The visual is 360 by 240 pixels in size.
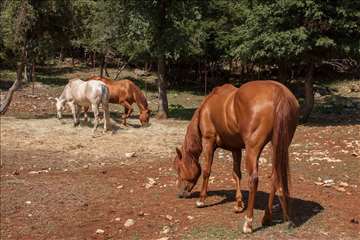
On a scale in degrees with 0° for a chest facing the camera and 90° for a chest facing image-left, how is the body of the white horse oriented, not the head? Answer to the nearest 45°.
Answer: approximately 135°

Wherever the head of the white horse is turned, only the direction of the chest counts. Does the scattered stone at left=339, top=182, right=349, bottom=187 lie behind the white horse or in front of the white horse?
behind

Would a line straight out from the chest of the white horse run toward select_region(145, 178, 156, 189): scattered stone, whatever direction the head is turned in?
no

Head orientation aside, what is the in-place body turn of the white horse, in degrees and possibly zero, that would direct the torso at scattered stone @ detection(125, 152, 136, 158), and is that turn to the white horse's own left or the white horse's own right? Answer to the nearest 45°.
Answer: approximately 135° to the white horse's own left

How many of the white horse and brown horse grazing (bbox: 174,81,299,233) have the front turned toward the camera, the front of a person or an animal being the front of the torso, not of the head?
0

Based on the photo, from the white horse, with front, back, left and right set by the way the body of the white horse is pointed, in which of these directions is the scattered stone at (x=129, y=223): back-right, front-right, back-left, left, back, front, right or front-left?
back-left

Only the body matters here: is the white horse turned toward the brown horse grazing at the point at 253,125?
no

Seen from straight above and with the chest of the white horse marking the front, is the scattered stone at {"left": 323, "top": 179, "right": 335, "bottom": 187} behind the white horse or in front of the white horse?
behind

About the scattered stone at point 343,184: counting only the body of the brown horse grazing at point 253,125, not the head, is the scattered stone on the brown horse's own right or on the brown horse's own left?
on the brown horse's own right

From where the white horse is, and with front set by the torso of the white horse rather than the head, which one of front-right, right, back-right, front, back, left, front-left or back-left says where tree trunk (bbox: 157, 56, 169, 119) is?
right

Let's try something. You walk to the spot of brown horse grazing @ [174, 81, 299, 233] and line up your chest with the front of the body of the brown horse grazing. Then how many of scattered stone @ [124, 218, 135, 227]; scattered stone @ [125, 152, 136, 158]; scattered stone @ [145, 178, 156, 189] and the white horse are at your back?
0

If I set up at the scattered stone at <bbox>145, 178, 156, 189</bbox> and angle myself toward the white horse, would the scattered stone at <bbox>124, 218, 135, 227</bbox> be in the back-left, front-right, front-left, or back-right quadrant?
back-left

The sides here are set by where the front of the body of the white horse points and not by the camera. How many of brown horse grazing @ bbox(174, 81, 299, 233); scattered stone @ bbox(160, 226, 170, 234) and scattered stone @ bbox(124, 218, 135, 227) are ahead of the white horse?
0

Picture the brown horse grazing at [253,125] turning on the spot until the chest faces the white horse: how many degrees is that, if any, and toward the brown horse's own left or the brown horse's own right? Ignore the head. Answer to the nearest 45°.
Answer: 0° — it already faces it

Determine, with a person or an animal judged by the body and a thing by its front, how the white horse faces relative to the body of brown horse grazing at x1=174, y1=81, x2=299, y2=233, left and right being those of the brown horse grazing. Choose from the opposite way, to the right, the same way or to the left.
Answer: the same way

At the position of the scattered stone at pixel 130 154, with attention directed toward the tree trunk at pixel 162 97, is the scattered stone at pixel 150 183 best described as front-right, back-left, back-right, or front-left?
back-right

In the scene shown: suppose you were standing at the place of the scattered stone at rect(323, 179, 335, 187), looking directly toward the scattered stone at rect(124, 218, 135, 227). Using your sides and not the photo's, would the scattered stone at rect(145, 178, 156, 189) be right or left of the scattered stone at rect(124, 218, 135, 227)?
right
